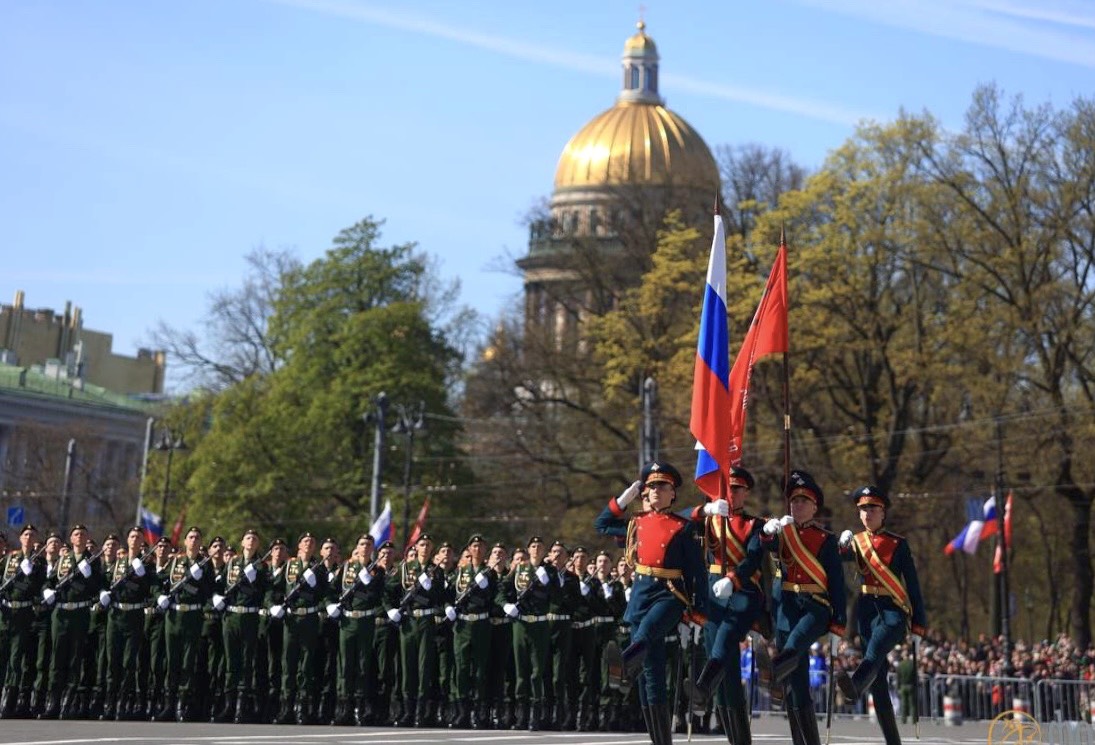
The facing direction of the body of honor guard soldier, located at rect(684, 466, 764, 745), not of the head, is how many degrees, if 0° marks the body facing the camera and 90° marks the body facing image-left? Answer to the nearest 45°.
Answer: approximately 45°

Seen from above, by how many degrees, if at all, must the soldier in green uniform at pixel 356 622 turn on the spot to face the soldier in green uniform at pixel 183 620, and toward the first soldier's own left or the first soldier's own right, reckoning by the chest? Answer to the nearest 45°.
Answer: approximately 90° to the first soldier's own right

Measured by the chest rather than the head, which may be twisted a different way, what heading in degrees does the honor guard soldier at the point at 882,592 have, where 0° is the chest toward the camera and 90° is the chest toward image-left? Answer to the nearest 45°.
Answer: approximately 45°

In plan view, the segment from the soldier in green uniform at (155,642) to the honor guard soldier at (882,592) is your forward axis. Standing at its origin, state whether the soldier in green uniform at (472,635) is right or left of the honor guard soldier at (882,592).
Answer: left

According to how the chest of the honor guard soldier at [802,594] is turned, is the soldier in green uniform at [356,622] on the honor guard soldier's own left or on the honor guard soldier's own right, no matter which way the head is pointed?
on the honor guard soldier's own right

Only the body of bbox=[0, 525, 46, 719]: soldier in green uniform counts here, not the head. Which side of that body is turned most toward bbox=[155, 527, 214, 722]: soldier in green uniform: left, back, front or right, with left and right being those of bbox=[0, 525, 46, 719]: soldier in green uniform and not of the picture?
left
